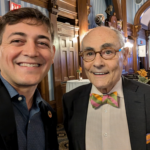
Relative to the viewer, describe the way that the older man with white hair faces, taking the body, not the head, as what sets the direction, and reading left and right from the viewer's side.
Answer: facing the viewer

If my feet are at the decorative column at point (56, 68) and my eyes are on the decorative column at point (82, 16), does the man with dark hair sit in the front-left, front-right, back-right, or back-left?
back-right

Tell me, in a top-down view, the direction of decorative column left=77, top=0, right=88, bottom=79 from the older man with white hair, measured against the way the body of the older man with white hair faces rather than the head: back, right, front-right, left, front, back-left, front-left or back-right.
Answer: back

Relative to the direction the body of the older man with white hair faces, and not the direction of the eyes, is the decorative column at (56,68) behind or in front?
behind
